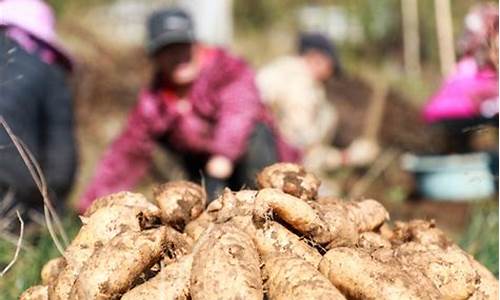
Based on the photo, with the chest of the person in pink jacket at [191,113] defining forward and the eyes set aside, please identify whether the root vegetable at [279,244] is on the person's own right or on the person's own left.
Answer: on the person's own left

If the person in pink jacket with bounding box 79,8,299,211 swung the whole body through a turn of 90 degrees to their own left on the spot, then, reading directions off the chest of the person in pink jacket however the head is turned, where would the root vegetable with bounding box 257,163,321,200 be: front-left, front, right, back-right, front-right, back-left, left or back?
front-right

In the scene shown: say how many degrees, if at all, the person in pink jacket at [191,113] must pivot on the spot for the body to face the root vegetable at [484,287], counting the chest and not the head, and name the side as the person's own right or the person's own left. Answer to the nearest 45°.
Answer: approximately 45° to the person's own left

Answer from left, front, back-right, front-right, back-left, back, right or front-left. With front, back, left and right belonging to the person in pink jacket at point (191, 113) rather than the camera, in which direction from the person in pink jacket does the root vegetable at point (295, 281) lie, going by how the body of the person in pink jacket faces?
front-left

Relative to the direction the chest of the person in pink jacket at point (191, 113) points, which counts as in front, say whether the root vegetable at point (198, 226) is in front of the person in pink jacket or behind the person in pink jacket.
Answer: in front

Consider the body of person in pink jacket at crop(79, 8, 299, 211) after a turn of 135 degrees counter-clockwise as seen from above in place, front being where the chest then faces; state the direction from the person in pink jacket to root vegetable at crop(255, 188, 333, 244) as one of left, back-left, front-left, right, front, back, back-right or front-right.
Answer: right

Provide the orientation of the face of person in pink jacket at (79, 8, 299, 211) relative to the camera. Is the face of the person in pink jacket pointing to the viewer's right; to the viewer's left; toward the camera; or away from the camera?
toward the camera

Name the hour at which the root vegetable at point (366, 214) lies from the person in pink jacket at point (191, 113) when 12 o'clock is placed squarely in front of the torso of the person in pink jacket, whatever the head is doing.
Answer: The root vegetable is roughly at 10 o'clock from the person in pink jacket.

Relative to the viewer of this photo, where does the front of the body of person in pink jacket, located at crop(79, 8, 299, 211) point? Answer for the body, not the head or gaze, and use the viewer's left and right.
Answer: facing the viewer and to the left of the viewer

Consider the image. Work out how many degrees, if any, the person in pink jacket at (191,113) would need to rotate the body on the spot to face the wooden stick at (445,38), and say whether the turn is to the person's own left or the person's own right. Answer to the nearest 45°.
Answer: approximately 180°

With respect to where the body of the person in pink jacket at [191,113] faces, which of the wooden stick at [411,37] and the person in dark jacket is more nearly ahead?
the person in dark jacket

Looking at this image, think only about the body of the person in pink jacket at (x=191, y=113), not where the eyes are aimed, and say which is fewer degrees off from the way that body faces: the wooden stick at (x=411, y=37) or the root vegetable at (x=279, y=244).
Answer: the root vegetable

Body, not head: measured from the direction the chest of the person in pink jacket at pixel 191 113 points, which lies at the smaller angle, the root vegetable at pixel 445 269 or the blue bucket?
the root vegetable
